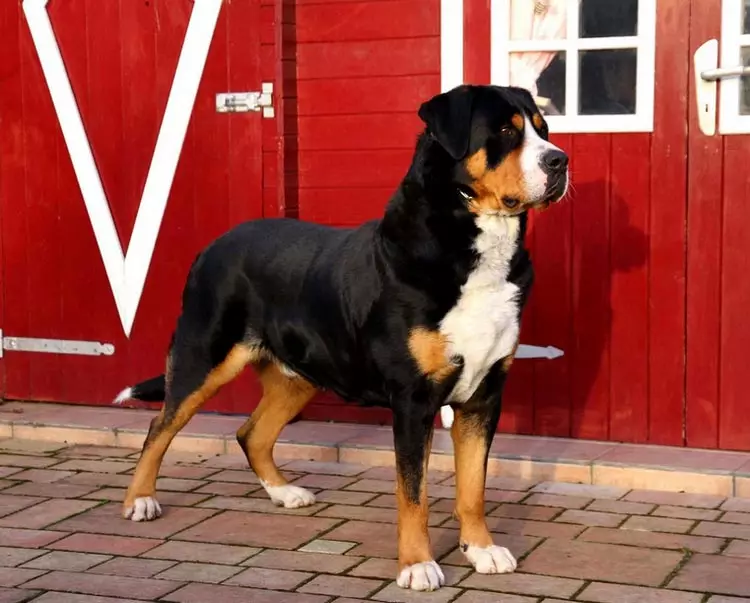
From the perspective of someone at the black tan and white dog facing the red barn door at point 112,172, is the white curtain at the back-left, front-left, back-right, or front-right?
front-right

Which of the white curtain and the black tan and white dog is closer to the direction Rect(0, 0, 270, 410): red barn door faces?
the black tan and white dog

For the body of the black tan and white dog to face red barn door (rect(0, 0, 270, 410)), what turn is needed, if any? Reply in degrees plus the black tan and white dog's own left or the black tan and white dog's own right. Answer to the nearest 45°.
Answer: approximately 180°

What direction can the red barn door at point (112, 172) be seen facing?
toward the camera

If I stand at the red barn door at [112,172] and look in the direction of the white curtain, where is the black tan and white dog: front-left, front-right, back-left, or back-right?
front-right

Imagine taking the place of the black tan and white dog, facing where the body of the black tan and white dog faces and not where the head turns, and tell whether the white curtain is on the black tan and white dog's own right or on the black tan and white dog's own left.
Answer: on the black tan and white dog's own left

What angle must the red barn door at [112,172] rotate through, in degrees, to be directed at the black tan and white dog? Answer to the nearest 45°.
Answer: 0° — it already faces it

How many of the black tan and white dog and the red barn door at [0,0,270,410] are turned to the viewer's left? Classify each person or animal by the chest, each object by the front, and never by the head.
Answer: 0

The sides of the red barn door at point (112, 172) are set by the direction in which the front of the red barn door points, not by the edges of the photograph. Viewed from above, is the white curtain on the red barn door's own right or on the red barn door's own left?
on the red barn door's own left
